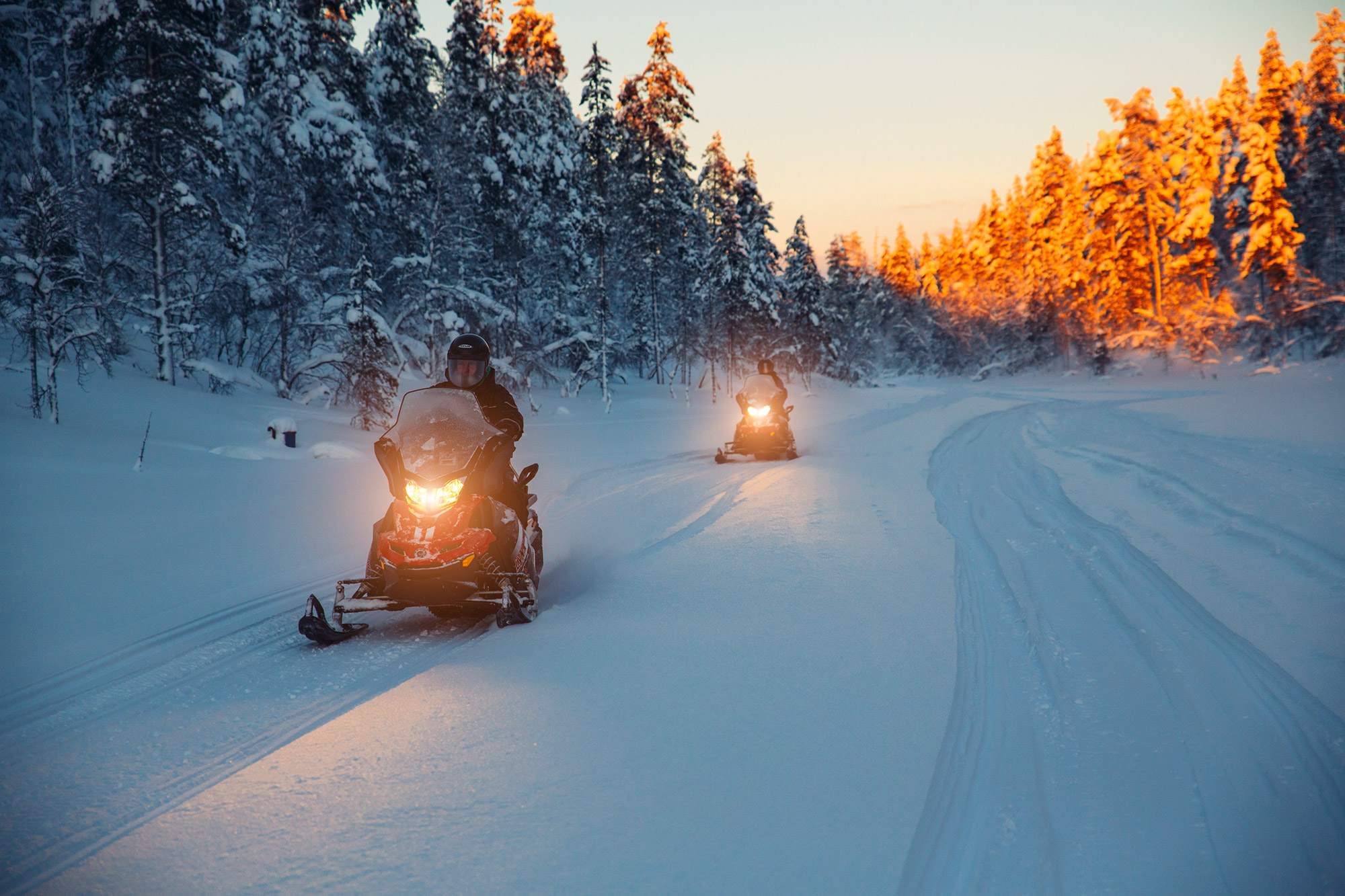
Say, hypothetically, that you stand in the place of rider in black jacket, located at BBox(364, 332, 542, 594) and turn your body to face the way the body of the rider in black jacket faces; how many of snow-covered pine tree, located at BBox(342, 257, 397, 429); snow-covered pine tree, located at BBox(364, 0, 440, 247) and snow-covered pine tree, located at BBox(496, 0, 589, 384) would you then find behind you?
3

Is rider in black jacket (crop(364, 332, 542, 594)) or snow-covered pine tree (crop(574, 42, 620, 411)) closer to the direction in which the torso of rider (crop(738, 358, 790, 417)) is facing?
the rider in black jacket

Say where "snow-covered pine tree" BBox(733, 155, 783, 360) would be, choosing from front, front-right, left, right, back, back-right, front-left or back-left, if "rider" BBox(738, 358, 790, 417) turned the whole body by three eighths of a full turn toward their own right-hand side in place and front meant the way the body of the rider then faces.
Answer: front-right

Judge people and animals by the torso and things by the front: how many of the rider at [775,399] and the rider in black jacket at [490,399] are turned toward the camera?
2

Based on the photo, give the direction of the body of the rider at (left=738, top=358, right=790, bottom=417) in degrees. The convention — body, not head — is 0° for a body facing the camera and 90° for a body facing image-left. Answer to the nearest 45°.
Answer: approximately 0°

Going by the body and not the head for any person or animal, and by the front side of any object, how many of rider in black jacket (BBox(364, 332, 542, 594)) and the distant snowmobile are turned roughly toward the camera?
2

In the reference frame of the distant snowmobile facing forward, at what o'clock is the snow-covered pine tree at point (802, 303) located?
The snow-covered pine tree is roughly at 6 o'clock from the distant snowmobile.

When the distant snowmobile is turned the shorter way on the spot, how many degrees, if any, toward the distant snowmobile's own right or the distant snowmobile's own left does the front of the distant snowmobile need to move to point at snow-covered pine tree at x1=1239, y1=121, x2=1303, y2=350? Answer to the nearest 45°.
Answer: approximately 135° to the distant snowmobile's own left
